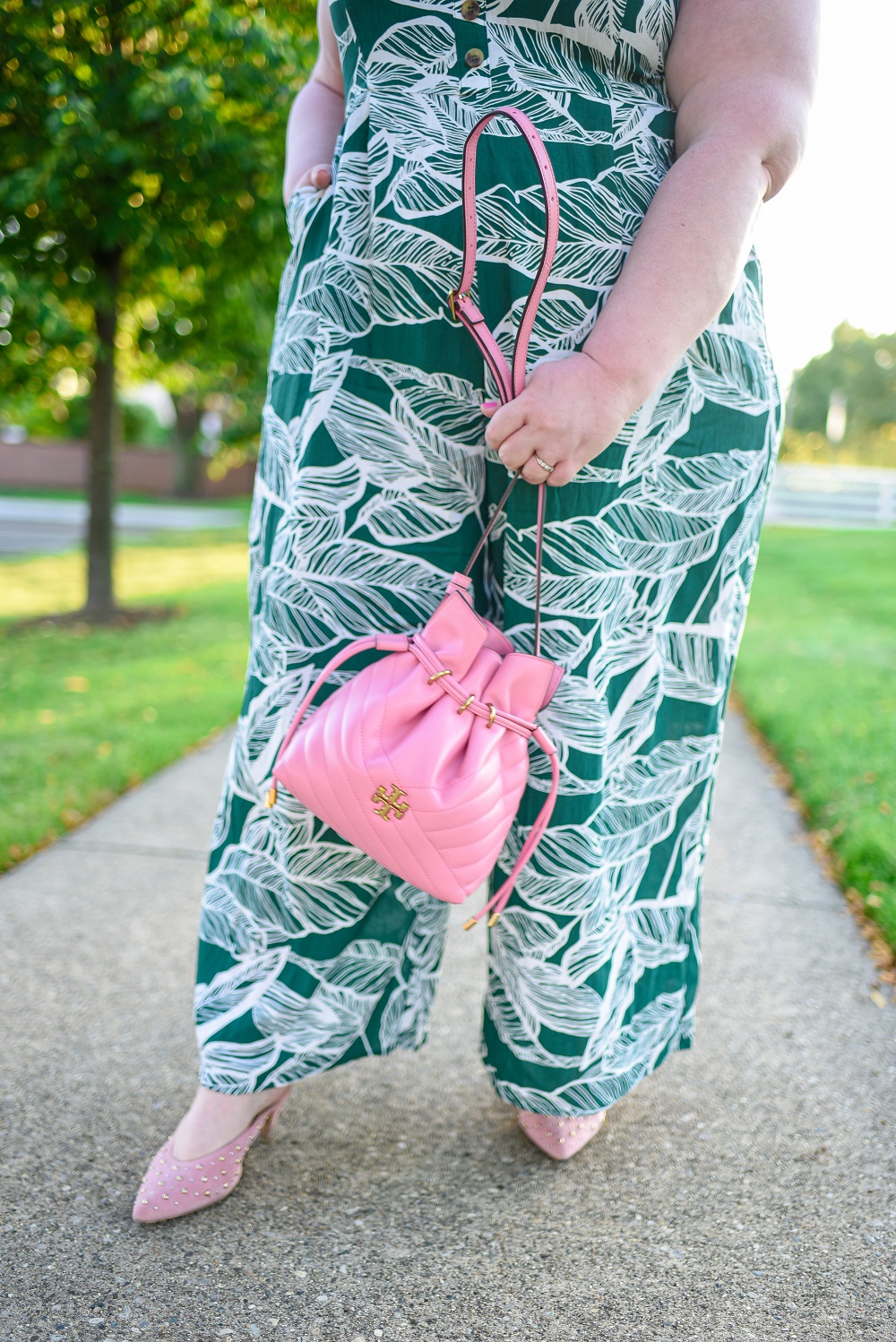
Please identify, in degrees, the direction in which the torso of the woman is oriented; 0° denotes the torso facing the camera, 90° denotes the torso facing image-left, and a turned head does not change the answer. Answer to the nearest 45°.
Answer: approximately 0°

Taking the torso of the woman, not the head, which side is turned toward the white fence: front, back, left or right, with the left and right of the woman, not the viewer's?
back

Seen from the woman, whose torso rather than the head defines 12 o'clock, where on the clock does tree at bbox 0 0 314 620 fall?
The tree is roughly at 5 o'clock from the woman.

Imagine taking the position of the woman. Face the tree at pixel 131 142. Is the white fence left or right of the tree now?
right
